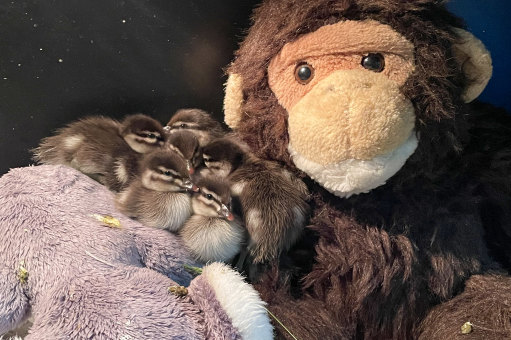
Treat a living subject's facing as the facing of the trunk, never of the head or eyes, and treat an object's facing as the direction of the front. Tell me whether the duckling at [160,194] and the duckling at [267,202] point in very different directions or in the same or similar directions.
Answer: very different directions

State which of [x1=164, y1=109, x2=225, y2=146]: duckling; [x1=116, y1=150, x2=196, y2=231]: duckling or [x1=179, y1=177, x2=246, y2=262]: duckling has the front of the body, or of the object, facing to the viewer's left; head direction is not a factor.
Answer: [x1=164, y1=109, x2=225, y2=146]: duckling

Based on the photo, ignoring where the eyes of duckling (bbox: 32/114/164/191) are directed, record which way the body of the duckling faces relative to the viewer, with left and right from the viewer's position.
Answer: facing to the right of the viewer

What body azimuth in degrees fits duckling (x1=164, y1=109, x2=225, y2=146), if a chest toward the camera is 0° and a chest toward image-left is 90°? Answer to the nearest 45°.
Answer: approximately 90°
